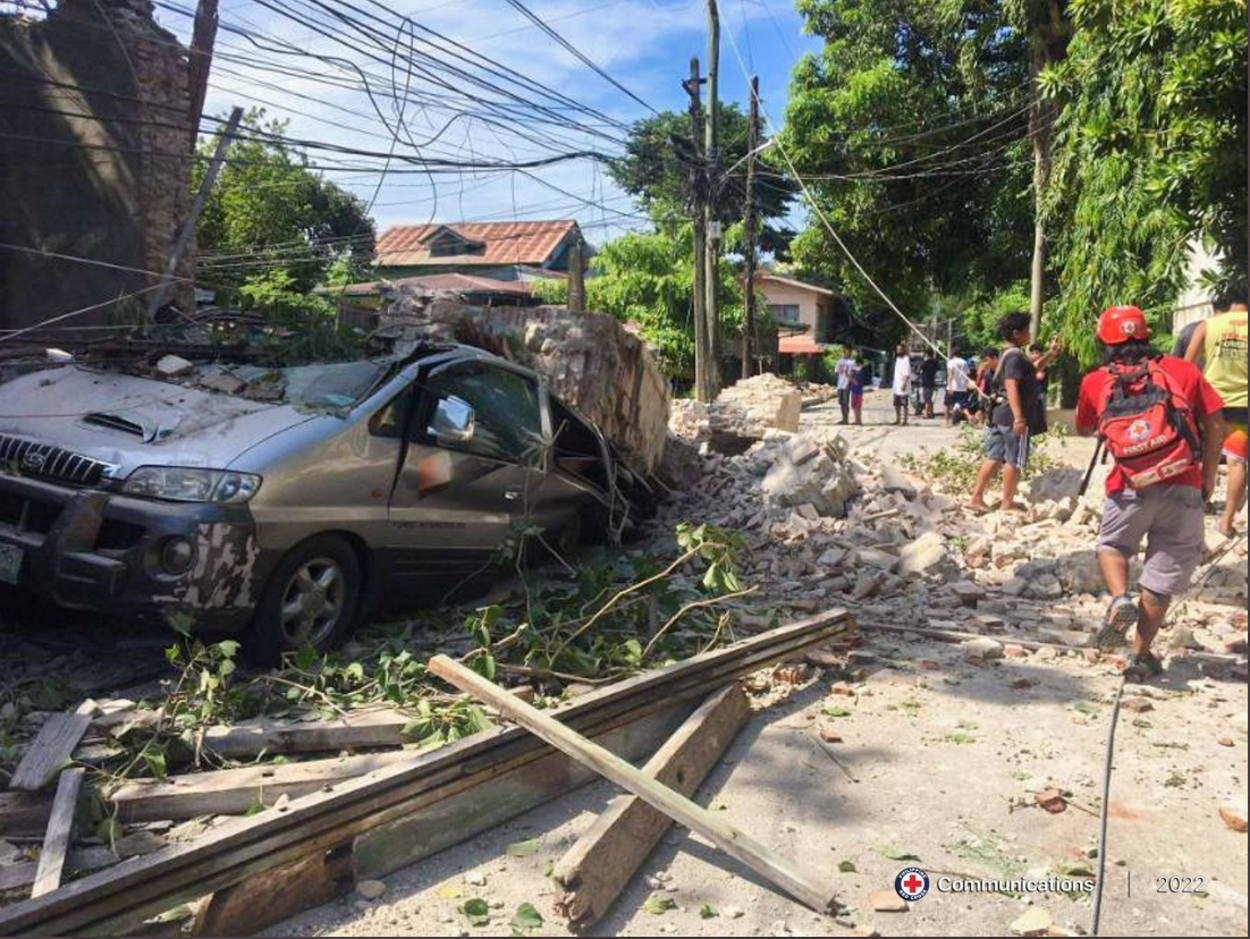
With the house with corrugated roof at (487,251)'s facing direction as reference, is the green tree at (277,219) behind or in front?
in front

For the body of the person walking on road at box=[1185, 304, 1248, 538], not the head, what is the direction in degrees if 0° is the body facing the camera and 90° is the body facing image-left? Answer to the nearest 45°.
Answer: approximately 180°

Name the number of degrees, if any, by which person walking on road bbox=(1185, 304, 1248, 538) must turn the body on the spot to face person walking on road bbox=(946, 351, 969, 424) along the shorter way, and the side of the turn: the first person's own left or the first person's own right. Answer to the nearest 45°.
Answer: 0° — they already face them

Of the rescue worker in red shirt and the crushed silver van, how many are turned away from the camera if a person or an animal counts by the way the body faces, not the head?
1

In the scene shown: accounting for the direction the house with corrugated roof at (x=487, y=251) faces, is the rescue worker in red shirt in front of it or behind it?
in front

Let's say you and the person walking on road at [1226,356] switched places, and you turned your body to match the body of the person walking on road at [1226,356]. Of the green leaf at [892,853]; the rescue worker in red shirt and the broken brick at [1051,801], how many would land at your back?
3

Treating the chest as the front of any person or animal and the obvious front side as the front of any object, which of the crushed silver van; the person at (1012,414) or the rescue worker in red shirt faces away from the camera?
the rescue worker in red shirt

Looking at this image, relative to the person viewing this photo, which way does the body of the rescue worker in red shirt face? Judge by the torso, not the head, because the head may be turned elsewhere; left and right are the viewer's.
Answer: facing away from the viewer

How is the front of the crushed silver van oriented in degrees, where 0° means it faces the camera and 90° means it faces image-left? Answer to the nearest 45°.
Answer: approximately 45°

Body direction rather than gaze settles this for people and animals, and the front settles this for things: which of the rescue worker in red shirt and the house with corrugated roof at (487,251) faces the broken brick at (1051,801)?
the house with corrugated roof
